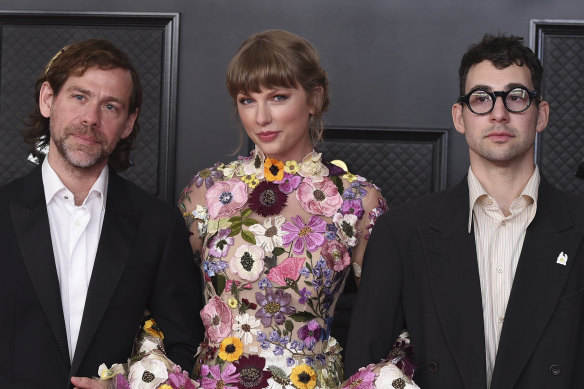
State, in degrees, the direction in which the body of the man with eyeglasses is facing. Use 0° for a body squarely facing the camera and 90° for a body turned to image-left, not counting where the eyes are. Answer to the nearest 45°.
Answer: approximately 0°

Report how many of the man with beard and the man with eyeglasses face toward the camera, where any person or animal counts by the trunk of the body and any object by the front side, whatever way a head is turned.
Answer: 2

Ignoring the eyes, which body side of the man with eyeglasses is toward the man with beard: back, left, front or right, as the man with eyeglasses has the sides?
right

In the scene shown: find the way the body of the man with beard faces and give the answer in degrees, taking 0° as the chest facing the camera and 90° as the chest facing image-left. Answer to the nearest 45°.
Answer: approximately 0°

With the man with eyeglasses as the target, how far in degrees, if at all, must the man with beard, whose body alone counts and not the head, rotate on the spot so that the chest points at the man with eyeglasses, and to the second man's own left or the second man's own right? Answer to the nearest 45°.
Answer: approximately 90° to the second man's own left
